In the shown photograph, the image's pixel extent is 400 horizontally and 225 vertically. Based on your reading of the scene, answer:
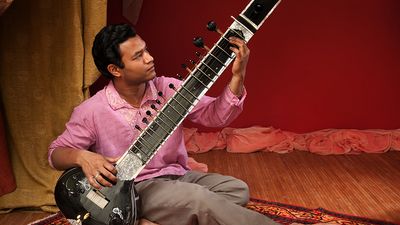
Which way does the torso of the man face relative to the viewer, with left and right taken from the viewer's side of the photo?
facing the viewer and to the right of the viewer

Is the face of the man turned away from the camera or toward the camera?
toward the camera
